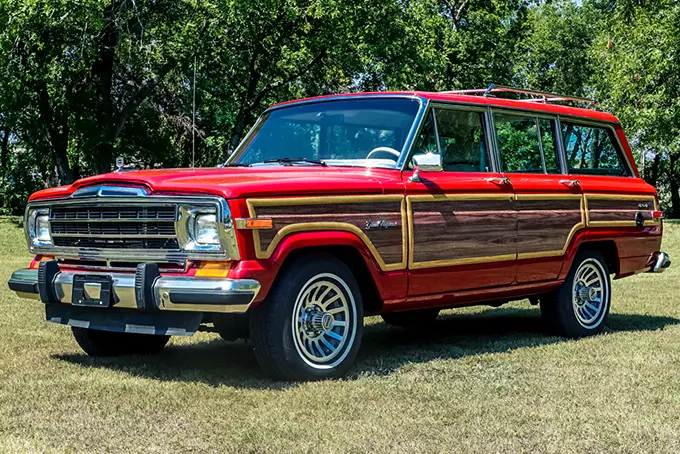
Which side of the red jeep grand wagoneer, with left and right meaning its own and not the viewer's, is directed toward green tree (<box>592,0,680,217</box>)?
back
